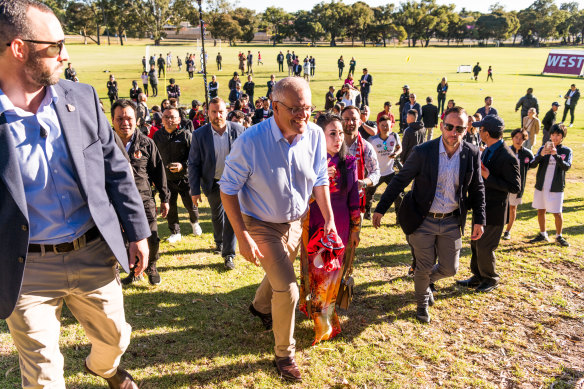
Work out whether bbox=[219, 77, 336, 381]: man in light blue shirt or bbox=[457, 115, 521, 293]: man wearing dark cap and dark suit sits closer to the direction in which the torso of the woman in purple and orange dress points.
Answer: the man in light blue shirt

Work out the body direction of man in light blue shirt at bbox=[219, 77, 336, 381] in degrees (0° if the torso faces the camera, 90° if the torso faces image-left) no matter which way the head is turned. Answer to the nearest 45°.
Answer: approximately 315°

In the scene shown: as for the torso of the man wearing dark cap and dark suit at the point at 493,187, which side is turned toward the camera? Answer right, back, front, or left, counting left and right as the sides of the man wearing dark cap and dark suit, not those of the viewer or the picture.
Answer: left

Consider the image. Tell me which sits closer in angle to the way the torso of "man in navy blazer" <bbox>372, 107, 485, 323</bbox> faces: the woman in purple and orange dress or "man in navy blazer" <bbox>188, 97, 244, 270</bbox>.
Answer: the woman in purple and orange dress

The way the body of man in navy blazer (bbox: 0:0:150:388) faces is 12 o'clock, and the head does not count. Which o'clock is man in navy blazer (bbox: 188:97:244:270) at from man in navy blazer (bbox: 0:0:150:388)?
man in navy blazer (bbox: 188:97:244:270) is roughly at 7 o'clock from man in navy blazer (bbox: 0:0:150:388).

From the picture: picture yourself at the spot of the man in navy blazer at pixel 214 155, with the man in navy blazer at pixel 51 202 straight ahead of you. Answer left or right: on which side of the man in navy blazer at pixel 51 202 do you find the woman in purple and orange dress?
left

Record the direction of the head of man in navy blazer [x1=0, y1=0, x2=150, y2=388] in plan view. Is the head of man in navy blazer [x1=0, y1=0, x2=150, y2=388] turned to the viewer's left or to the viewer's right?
to the viewer's right

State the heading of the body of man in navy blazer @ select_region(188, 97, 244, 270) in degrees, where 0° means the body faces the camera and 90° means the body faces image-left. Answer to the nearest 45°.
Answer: approximately 0°

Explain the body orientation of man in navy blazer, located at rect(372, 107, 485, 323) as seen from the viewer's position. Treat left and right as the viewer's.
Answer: facing the viewer

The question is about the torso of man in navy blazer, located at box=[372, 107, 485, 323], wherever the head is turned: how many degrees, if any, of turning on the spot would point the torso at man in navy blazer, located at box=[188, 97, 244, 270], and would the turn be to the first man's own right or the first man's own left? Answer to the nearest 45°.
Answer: approximately 90° to the first man's own right

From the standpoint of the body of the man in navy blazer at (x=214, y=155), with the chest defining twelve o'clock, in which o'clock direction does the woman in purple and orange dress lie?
The woman in purple and orange dress is roughly at 11 o'clock from the man in navy blazer.
